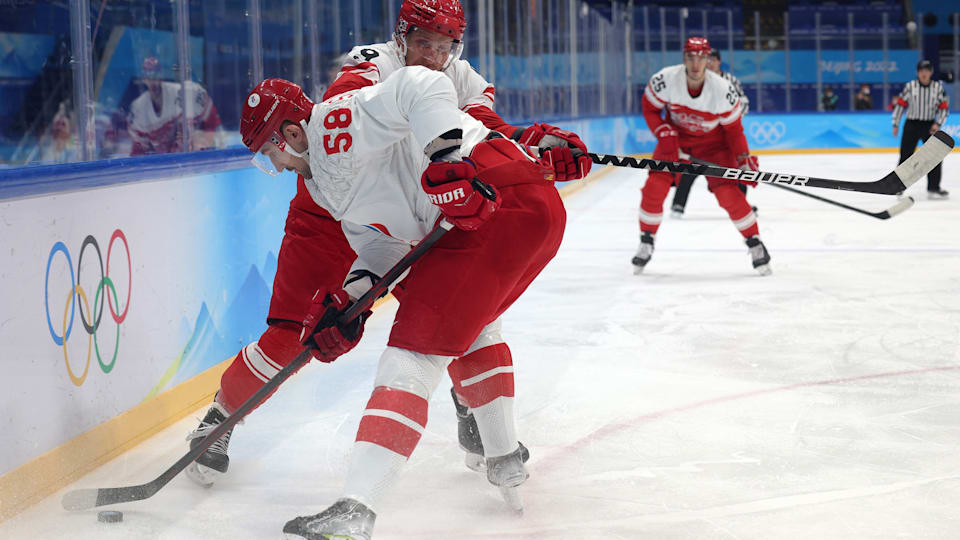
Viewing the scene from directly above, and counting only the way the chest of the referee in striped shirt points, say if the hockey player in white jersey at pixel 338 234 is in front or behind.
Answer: in front

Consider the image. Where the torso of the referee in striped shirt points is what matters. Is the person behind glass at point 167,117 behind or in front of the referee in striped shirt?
in front

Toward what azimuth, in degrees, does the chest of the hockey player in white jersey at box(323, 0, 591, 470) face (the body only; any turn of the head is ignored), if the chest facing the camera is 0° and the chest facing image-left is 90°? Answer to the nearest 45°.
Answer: approximately 0°

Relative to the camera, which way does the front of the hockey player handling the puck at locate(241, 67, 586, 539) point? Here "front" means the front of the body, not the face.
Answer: to the viewer's left

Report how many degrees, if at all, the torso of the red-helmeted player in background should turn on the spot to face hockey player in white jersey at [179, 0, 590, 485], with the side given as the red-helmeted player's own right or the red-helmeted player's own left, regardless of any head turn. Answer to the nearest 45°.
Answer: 0° — they already face them

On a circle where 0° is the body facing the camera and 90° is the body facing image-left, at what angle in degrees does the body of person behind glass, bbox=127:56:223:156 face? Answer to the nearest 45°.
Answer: approximately 0°

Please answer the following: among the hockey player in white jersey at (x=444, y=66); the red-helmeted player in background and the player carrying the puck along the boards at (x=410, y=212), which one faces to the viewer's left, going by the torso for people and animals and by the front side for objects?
the player carrying the puck along the boards

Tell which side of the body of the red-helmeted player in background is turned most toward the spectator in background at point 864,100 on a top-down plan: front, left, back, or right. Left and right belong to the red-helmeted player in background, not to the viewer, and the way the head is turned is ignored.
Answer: back
